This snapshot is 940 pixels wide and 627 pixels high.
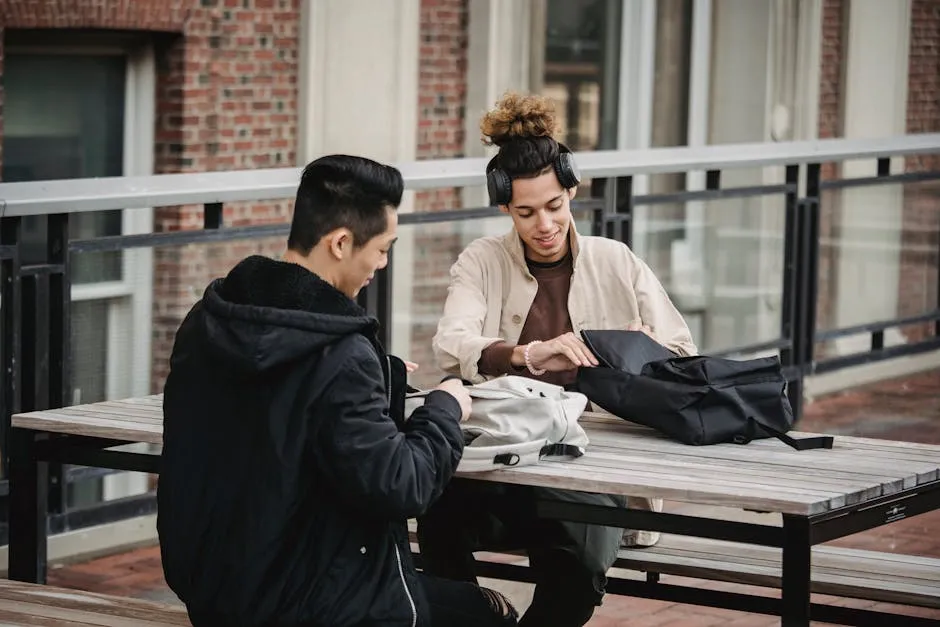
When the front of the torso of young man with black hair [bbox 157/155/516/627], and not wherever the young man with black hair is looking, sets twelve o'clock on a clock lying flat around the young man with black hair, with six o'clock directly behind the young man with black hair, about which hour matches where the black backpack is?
The black backpack is roughly at 12 o'clock from the young man with black hair.

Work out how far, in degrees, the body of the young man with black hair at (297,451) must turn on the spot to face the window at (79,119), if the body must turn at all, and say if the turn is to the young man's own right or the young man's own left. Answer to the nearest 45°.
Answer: approximately 45° to the young man's own left

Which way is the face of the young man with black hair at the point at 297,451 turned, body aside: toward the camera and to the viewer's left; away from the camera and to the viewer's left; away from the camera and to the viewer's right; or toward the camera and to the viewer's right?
away from the camera and to the viewer's right

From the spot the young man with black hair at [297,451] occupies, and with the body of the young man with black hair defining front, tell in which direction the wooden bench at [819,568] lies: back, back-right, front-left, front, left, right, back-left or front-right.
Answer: front

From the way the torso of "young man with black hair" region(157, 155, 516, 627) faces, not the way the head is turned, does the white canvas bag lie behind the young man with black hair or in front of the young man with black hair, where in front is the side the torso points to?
in front

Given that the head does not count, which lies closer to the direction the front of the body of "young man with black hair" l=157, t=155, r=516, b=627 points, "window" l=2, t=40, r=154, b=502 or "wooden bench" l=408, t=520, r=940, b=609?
the wooden bench

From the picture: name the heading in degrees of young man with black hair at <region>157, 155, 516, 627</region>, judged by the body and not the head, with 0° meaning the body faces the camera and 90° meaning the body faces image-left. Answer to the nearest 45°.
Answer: approximately 225°
